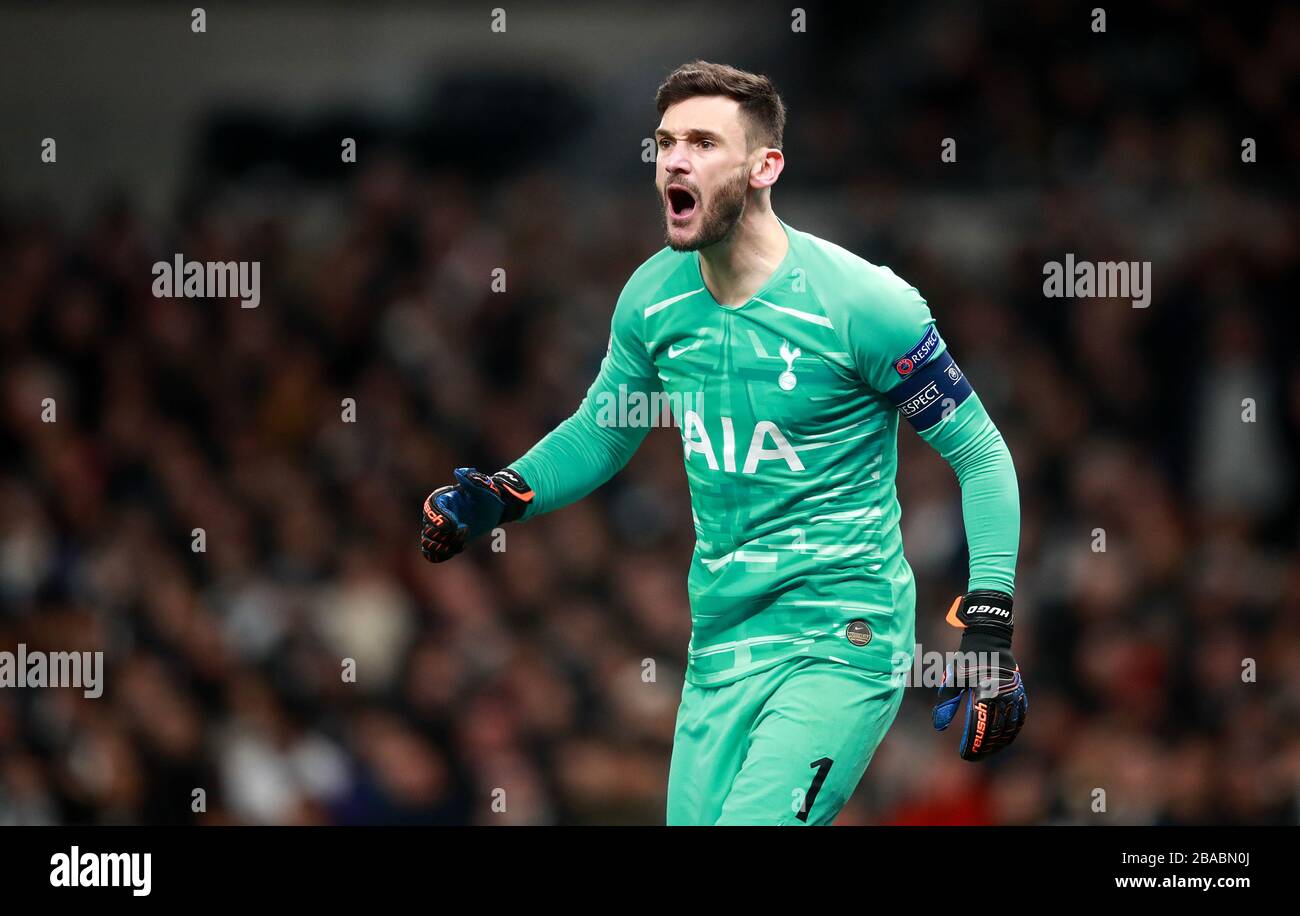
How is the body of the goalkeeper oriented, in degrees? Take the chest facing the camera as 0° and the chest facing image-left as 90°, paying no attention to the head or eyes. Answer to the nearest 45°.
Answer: approximately 45°
